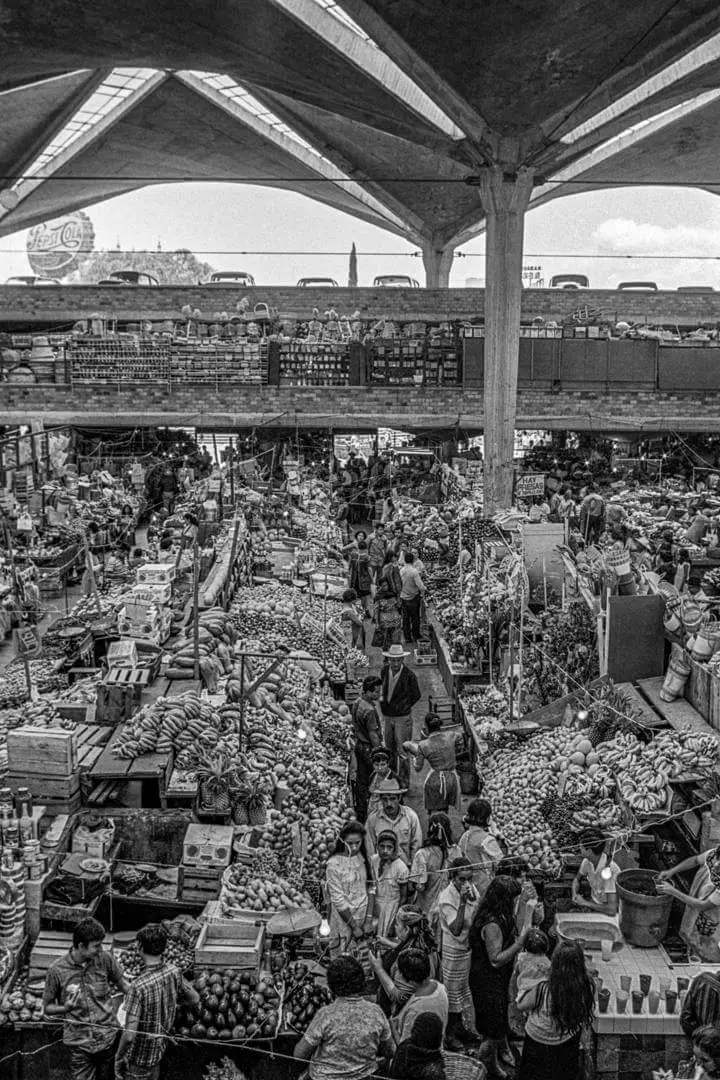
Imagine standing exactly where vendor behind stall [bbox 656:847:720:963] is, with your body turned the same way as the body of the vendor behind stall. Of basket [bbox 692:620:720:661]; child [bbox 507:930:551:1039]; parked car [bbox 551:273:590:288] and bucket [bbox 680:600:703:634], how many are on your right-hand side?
3

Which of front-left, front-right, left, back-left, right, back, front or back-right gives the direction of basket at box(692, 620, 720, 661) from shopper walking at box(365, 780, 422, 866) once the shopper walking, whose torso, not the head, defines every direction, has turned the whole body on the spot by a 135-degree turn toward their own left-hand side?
front

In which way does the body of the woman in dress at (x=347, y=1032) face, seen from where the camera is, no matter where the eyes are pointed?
away from the camera

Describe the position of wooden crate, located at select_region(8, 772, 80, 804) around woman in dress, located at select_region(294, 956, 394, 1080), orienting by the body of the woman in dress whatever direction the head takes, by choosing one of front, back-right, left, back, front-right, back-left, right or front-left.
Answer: front-left

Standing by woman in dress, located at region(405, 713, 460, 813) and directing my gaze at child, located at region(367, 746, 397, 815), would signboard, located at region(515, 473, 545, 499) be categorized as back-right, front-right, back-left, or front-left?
back-right

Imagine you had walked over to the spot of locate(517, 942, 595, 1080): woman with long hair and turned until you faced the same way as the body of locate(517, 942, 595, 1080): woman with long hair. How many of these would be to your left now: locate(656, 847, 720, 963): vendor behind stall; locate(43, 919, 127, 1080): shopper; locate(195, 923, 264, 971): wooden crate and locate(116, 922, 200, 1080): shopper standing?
3

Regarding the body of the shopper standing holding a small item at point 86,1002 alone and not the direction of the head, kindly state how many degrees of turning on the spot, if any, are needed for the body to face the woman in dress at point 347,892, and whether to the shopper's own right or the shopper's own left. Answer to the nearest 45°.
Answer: approximately 135° to the shopper's own left

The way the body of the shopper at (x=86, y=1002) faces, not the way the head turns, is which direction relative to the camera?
toward the camera

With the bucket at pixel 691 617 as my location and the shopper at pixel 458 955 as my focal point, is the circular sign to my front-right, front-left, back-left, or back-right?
back-right

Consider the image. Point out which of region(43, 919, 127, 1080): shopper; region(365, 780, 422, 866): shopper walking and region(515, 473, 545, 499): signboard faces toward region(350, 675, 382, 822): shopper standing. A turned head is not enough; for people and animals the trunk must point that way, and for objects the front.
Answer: the signboard

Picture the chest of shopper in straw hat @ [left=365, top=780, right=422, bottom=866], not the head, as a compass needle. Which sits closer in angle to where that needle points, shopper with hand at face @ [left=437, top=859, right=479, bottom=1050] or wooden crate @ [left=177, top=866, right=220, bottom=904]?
the shopper with hand at face

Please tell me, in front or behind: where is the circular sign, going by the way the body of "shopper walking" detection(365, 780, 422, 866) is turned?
behind

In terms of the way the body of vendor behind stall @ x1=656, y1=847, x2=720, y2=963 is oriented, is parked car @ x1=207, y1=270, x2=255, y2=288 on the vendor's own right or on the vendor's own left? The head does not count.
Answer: on the vendor's own right

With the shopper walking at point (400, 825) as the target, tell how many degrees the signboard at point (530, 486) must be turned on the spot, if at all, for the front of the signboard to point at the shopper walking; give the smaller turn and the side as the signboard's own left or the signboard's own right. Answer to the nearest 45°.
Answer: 0° — it already faces them

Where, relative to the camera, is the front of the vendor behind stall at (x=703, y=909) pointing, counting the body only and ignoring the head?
to the viewer's left
